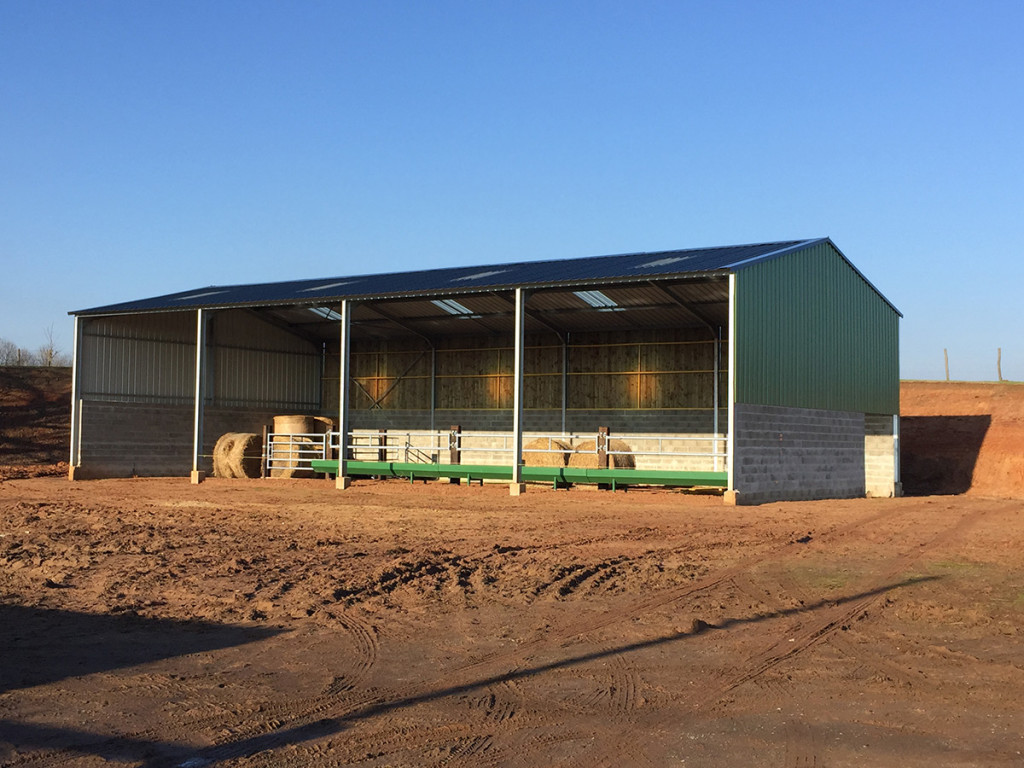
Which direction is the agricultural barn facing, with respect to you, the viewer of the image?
facing the viewer and to the left of the viewer
